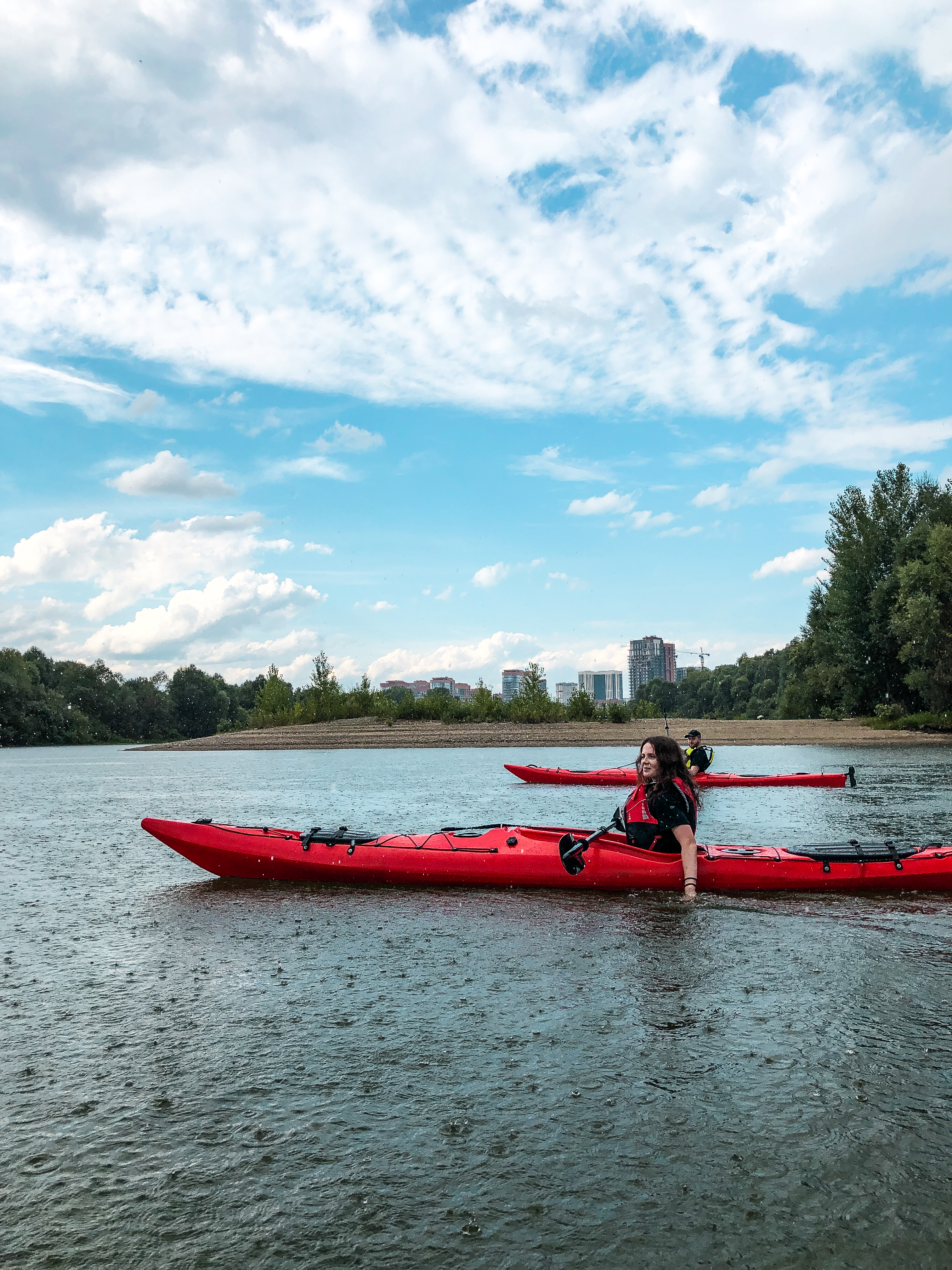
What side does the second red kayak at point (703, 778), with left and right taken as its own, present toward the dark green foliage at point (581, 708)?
right

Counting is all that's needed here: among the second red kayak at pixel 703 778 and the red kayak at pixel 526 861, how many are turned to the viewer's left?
2

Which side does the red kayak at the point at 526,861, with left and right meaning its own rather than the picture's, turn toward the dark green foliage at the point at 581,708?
right

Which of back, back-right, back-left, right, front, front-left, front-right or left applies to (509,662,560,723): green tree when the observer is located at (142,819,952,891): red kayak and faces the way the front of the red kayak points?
right

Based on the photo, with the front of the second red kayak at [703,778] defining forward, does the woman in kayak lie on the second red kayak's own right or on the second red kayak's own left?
on the second red kayak's own left

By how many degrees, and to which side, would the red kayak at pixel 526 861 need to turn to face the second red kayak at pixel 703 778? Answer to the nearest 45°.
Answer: approximately 90° to its right

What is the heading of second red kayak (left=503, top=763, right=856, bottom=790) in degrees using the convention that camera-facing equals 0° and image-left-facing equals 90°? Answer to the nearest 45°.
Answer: approximately 90°

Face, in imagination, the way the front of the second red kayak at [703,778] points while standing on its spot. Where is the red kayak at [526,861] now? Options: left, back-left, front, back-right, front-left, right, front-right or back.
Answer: left

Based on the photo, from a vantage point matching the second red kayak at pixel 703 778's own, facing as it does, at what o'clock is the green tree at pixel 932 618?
The green tree is roughly at 4 o'clock from the second red kayak.

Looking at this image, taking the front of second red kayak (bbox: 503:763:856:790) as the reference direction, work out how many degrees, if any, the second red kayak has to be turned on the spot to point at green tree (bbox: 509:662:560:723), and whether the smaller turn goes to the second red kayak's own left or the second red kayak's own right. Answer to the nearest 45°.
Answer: approximately 90° to the second red kayak's own right

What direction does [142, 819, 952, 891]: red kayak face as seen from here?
to the viewer's left
